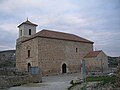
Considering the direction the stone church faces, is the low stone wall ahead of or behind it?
ahead

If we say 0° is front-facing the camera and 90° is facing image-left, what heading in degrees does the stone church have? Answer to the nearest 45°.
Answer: approximately 45°
